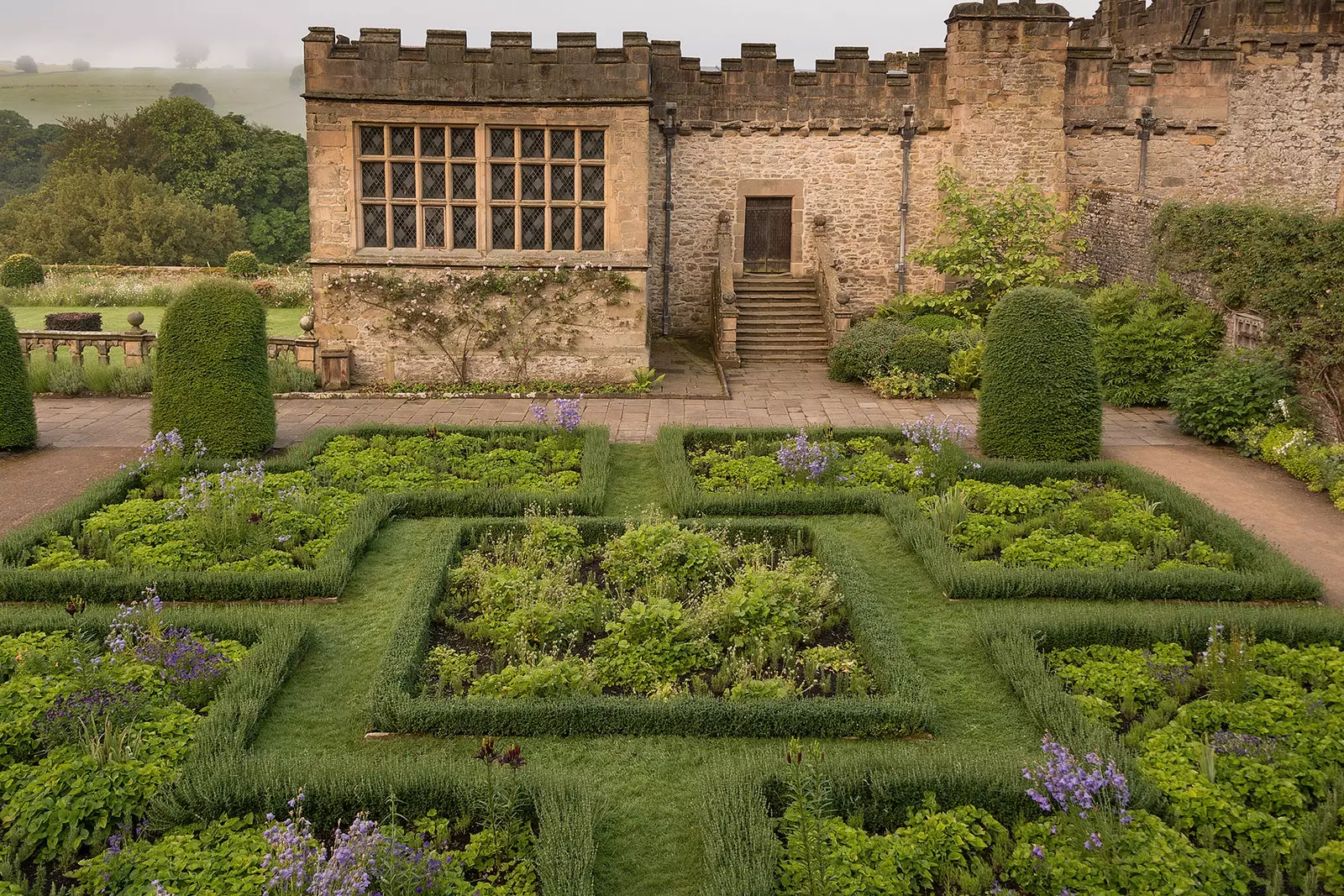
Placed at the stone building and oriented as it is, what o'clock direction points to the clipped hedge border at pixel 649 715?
The clipped hedge border is roughly at 12 o'clock from the stone building.

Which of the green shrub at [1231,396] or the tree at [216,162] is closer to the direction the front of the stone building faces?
the green shrub

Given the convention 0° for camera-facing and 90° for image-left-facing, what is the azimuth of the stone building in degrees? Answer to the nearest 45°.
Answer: approximately 0°

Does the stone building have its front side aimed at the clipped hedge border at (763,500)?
yes

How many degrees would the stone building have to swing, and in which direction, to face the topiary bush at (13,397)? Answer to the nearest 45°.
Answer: approximately 45° to its right

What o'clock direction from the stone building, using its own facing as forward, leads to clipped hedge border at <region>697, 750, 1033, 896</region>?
The clipped hedge border is roughly at 12 o'clock from the stone building.

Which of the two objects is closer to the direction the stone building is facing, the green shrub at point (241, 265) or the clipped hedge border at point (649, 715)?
the clipped hedge border

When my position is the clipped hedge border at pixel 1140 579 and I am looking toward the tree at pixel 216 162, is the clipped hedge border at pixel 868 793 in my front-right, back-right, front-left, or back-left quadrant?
back-left

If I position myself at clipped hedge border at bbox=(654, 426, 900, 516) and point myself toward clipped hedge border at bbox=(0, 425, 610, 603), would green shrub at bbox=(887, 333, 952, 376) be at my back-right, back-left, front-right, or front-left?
back-right

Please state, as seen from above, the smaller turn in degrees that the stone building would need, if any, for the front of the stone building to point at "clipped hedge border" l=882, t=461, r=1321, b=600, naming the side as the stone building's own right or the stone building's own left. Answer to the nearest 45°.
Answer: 0° — it already faces it
